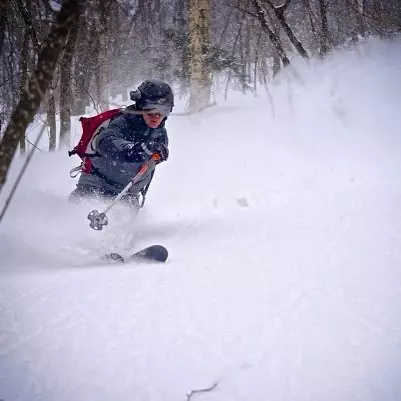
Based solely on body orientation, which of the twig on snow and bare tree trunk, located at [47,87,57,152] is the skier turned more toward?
the twig on snow

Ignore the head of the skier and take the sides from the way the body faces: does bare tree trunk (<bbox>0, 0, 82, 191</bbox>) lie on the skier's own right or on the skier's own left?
on the skier's own right
